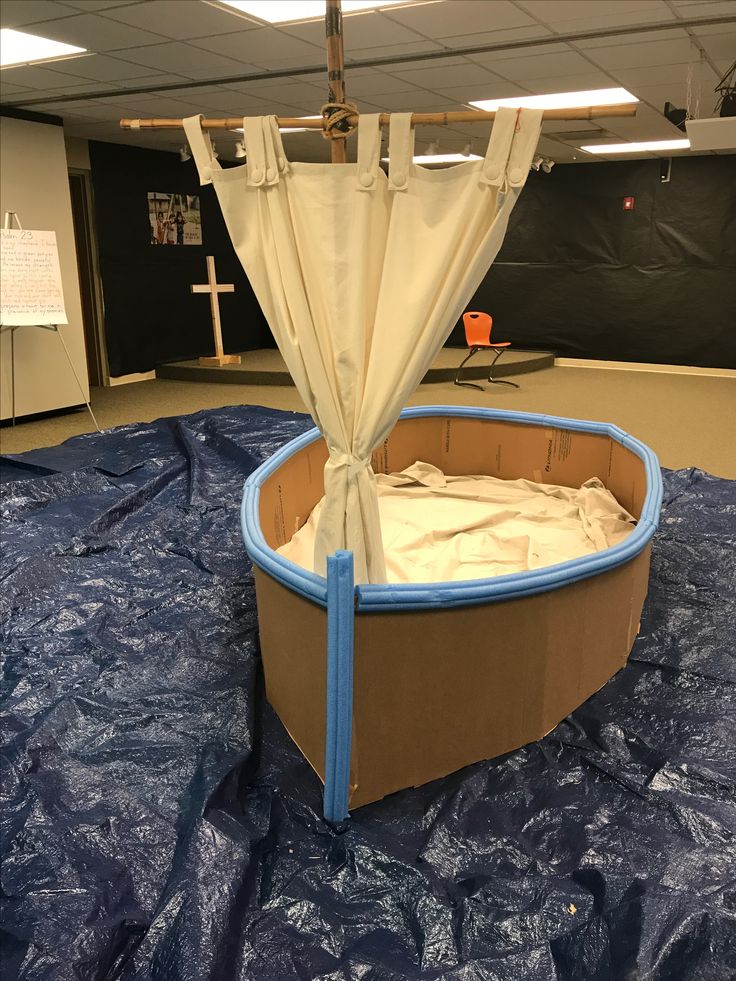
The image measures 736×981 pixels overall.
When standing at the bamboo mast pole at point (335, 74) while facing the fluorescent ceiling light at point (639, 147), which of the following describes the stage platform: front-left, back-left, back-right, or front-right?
front-left

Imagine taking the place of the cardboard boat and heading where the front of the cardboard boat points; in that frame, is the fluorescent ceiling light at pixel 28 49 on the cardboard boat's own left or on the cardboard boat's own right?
on the cardboard boat's own right

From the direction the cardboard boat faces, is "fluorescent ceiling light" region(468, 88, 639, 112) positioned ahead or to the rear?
to the rear

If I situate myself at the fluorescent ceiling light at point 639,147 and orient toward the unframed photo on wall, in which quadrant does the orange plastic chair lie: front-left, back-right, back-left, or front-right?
front-left

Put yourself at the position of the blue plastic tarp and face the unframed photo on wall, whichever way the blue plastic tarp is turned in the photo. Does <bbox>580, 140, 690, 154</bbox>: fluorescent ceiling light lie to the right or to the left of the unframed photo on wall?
right

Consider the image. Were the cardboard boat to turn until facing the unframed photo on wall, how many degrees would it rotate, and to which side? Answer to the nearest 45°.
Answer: approximately 90° to its right

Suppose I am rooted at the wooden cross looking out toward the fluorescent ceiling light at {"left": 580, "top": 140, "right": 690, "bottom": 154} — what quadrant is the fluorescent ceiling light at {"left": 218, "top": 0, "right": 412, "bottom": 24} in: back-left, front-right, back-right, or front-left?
front-right

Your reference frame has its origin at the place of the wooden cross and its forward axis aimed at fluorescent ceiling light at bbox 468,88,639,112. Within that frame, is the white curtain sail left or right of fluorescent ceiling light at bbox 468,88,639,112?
right

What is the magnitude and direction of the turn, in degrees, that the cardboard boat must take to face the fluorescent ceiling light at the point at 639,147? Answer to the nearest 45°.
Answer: approximately 135° to its right

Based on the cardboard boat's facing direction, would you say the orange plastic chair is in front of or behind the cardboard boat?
behind

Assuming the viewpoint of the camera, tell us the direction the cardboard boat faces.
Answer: facing the viewer and to the left of the viewer

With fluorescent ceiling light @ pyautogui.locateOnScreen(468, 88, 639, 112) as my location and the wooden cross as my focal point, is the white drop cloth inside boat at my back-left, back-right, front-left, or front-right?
back-left
